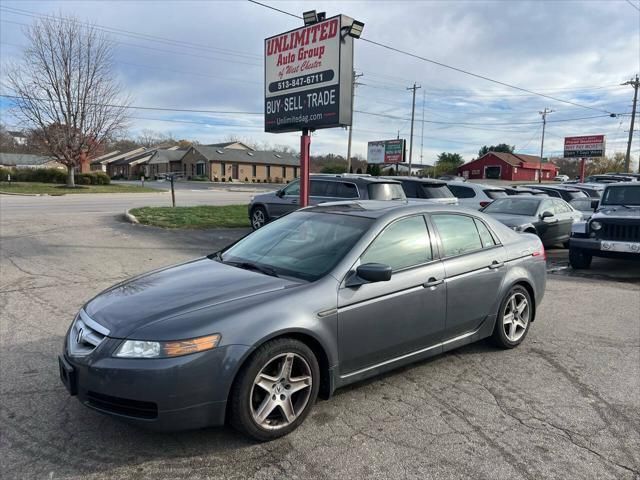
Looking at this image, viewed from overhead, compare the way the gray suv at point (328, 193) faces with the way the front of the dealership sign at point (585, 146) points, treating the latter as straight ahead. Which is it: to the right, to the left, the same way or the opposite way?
to the right

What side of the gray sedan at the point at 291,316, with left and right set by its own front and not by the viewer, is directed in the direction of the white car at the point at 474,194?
back

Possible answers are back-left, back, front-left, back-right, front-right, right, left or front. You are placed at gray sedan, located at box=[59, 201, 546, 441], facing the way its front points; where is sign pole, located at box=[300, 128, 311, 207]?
back-right

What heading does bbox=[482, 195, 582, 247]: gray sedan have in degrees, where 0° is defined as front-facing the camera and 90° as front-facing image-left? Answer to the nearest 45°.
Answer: approximately 45°

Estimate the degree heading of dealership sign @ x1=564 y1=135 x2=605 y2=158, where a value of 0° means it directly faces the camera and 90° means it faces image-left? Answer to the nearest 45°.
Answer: approximately 0°

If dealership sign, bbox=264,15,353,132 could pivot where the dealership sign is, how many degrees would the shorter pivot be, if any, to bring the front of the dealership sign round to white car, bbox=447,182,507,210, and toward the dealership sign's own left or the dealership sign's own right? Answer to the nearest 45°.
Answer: approximately 180°

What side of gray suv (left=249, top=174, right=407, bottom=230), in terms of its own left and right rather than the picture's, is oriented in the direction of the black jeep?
back

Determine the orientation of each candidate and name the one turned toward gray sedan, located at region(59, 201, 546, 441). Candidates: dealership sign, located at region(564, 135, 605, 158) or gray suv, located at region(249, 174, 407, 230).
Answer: the dealership sign

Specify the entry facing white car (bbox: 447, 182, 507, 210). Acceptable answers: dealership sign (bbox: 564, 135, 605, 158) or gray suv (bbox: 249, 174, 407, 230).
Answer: the dealership sign

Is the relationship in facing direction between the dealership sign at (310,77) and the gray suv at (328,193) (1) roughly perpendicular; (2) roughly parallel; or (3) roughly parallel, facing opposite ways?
roughly perpendicular
